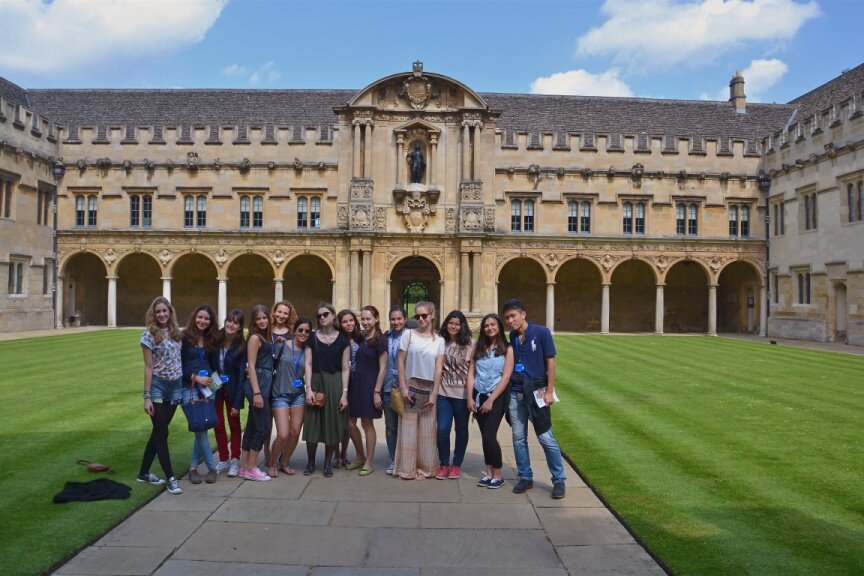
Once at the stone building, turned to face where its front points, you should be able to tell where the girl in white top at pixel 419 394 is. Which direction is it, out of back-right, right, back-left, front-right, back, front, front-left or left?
front

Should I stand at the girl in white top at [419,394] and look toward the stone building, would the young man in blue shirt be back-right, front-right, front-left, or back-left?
back-right

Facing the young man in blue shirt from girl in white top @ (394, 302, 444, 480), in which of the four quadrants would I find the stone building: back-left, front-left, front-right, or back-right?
back-left

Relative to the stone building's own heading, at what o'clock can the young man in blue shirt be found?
The young man in blue shirt is roughly at 12 o'clock from the stone building.

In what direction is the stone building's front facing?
toward the camera
